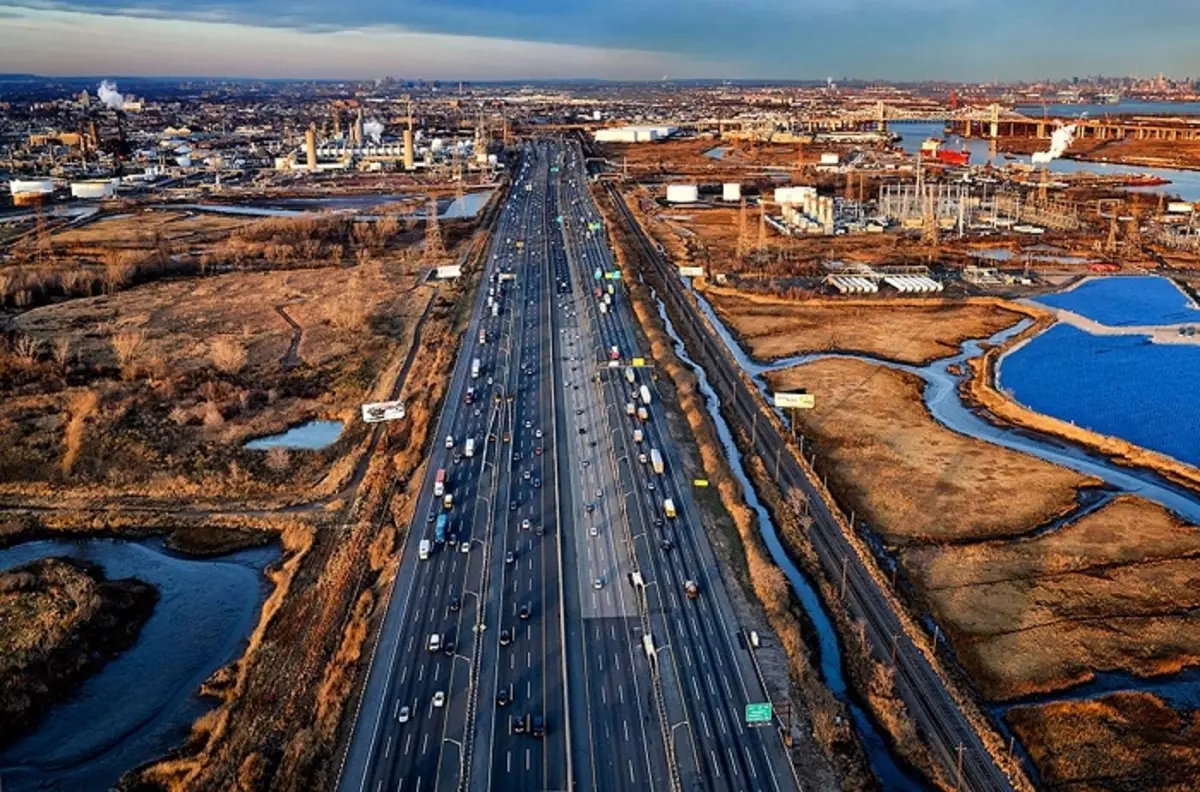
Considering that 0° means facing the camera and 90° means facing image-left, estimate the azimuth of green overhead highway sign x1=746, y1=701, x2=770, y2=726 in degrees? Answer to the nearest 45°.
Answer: approximately 0°
